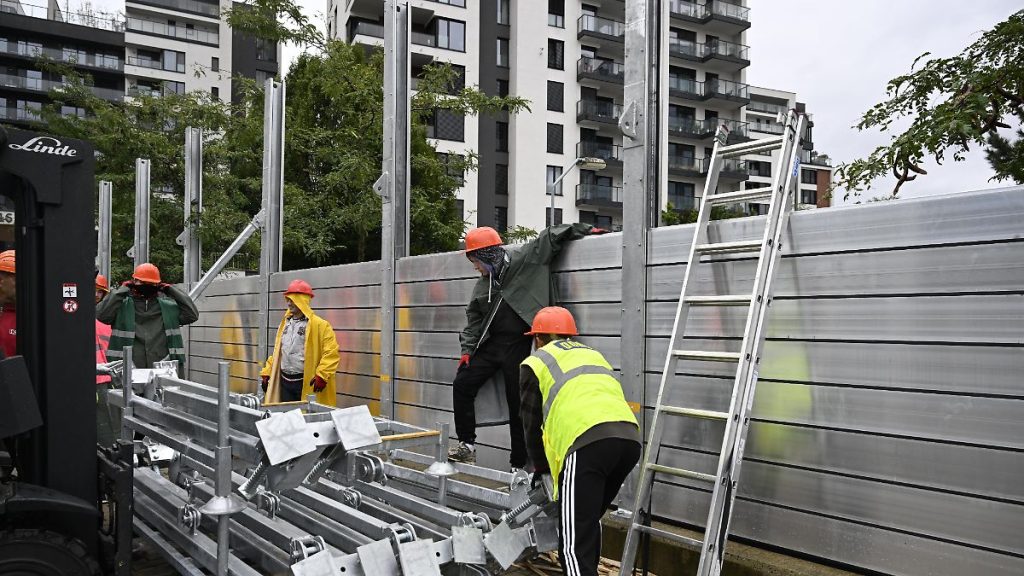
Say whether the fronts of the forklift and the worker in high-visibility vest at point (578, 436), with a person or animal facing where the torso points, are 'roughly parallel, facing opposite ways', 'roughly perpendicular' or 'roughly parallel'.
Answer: roughly perpendicular

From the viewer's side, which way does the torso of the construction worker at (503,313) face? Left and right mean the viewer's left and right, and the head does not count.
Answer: facing the viewer and to the left of the viewer

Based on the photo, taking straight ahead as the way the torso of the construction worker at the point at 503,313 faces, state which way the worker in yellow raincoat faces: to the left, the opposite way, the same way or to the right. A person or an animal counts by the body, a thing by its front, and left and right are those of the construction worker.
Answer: the same way

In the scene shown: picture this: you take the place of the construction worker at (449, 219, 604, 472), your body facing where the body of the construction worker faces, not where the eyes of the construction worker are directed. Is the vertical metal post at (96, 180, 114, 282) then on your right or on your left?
on your right

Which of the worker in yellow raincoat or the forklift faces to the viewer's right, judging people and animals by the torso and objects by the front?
the forklift

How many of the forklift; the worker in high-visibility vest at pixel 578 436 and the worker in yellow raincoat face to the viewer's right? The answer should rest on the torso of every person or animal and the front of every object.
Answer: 1

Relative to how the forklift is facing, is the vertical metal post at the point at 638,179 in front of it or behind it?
in front

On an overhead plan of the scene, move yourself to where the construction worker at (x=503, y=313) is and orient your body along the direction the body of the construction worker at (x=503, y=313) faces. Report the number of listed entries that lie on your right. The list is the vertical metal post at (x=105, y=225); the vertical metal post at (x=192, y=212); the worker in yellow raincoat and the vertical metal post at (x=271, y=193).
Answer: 4

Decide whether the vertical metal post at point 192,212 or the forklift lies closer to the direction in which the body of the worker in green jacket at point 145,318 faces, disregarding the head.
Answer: the forklift

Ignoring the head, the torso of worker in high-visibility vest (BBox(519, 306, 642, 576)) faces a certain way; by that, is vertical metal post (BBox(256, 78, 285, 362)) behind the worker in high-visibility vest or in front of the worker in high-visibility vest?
in front

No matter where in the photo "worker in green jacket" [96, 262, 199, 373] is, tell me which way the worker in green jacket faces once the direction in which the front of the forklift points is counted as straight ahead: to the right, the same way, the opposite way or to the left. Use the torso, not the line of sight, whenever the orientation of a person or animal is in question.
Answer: to the right

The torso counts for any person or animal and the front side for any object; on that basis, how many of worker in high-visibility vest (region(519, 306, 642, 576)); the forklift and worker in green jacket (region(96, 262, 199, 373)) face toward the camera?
1

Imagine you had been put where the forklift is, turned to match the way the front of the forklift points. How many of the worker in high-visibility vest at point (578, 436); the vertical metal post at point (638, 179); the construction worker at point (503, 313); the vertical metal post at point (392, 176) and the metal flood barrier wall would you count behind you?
0

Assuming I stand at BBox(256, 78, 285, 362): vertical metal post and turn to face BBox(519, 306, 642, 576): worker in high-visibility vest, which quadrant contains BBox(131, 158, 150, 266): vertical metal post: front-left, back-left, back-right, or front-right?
back-right

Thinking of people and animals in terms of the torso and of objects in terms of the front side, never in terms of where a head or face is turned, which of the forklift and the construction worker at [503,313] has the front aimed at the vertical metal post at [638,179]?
the forklift

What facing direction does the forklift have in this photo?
to the viewer's right

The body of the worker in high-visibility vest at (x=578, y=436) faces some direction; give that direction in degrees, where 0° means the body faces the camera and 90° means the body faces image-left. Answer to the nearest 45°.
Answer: approximately 135°

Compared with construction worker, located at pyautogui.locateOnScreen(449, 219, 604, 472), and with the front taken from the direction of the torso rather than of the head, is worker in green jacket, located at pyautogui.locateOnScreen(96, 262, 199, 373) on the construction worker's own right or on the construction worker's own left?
on the construction worker's own right

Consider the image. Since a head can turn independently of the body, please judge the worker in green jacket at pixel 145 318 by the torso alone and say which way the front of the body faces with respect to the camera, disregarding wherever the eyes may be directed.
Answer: toward the camera

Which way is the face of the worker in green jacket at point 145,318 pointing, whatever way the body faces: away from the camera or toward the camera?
toward the camera

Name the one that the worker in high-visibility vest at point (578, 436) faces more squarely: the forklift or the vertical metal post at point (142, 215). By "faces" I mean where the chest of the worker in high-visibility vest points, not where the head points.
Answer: the vertical metal post

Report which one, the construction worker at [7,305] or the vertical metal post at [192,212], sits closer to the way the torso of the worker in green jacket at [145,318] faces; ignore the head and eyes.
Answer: the construction worker

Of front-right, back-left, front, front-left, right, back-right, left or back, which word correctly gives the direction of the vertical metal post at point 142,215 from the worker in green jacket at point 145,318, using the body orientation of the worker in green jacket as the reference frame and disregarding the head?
back
